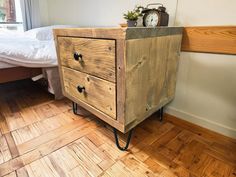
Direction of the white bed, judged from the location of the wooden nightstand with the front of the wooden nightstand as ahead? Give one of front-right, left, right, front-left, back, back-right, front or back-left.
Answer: right

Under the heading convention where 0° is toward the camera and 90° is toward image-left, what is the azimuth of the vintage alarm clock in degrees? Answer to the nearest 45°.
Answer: approximately 45°

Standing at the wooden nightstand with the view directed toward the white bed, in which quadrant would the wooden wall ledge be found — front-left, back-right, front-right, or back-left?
back-right

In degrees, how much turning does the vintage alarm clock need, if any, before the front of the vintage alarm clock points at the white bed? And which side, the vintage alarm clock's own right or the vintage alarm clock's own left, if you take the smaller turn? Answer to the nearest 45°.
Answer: approximately 45° to the vintage alarm clock's own right
